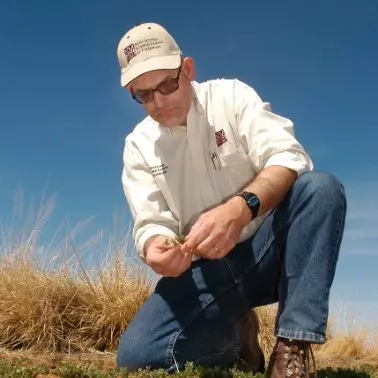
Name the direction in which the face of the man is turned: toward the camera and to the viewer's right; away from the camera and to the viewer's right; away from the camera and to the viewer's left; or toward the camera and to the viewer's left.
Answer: toward the camera and to the viewer's left

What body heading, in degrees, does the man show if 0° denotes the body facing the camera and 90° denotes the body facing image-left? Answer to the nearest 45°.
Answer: approximately 0°

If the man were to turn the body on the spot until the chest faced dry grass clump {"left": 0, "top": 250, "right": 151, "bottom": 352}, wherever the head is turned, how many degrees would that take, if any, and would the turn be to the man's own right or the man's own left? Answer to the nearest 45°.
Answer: approximately 135° to the man's own right
